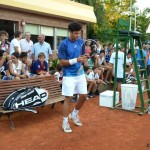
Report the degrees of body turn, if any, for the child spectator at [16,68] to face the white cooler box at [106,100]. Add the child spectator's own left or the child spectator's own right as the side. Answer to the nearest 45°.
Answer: approximately 90° to the child spectator's own left

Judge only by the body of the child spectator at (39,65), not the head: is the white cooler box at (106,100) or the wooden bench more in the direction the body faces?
the wooden bench

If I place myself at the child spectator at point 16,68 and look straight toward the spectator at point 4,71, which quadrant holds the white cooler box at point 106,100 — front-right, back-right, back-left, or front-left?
back-left

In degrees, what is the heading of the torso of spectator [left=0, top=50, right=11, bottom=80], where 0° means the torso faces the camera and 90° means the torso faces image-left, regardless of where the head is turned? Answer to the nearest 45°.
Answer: approximately 315°

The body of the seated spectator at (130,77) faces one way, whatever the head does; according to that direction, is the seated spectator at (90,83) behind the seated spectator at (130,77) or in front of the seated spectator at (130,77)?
in front

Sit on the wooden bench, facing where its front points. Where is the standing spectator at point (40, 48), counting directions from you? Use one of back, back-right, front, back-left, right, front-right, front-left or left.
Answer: back-left

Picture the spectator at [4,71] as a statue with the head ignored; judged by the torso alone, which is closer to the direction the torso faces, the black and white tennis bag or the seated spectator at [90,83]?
the black and white tennis bag

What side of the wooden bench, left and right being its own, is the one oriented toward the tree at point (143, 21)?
left

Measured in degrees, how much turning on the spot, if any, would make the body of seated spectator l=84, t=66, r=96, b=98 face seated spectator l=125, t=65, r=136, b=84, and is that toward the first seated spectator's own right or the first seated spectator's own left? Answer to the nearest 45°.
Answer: approximately 90° to the first seated spectator's own left

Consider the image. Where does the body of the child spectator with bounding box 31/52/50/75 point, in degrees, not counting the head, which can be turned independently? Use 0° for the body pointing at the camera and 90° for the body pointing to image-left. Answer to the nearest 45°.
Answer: approximately 0°

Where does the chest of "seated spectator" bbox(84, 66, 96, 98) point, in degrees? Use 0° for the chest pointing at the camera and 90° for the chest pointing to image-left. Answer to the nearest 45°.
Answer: approximately 315°

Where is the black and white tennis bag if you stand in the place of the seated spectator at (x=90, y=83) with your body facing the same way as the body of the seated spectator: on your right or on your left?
on your right

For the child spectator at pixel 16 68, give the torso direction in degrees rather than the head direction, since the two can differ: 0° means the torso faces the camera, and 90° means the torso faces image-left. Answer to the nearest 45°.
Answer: approximately 0°

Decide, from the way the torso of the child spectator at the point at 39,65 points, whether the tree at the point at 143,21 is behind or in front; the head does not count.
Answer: behind

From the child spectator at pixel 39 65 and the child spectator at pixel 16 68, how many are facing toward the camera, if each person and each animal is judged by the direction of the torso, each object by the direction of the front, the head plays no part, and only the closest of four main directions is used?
2
